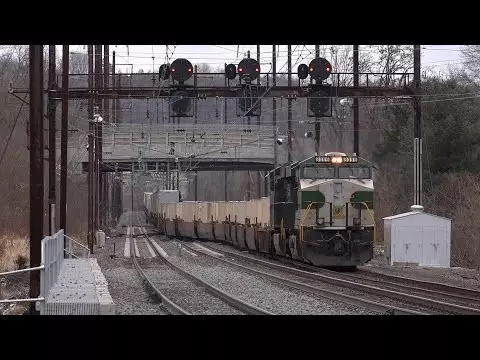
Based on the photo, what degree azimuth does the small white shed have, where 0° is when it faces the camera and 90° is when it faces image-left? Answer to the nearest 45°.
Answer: approximately 0°

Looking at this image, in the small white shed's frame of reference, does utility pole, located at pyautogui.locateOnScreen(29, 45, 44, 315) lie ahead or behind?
ahead

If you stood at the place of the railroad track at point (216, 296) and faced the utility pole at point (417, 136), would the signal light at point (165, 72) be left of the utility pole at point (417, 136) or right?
left

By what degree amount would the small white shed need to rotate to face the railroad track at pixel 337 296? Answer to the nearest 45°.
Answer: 0° — it already faces it

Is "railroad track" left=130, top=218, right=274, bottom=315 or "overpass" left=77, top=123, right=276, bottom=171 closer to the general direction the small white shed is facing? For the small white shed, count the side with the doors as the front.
the railroad track

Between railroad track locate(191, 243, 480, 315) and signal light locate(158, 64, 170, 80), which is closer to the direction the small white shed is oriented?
the railroad track

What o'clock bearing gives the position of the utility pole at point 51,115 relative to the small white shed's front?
The utility pole is roughly at 2 o'clock from the small white shed.

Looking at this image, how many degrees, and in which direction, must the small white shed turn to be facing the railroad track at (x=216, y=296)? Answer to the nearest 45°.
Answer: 0° — it already faces it

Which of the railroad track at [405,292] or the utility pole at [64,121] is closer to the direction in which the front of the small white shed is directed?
the railroad track

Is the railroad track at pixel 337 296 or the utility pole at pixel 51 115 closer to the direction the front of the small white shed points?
the railroad track

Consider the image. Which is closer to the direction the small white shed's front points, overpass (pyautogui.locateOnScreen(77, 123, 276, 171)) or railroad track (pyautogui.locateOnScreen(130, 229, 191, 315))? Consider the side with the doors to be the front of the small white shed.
the railroad track

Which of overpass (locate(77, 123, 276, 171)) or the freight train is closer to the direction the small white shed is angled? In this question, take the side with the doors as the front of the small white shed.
the freight train
